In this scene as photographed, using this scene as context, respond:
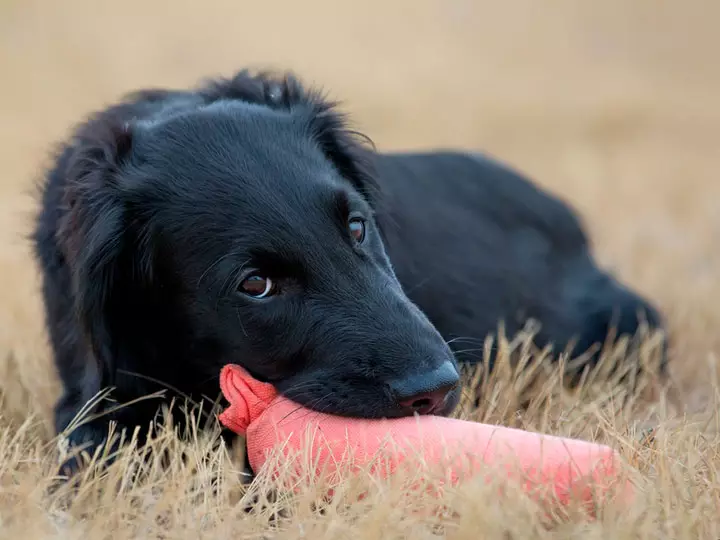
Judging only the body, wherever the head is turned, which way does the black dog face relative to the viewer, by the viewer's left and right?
facing the viewer and to the left of the viewer
